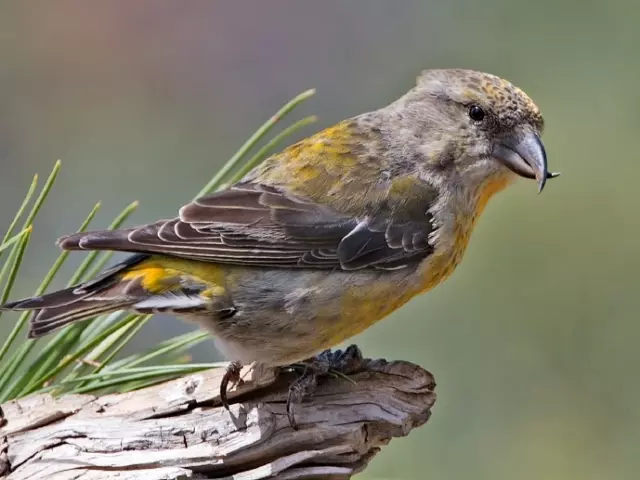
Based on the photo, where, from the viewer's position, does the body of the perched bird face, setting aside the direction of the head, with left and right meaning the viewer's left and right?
facing to the right of the viewer
